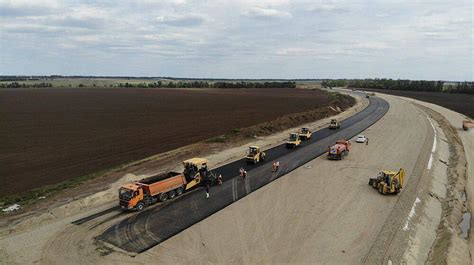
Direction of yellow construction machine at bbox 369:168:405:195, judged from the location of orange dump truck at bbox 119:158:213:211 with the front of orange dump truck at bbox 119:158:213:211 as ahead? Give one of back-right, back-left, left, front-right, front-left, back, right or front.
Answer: back-left

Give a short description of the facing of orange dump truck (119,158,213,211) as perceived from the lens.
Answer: facing the viewer and to the left of the viewer

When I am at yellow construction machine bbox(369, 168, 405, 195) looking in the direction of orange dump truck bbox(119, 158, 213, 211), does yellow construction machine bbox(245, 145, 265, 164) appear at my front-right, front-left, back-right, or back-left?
front-right

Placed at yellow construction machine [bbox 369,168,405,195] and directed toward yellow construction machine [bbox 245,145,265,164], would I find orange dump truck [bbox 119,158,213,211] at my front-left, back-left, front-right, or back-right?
front-left

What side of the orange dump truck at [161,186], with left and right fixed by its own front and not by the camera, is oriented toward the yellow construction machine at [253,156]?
back

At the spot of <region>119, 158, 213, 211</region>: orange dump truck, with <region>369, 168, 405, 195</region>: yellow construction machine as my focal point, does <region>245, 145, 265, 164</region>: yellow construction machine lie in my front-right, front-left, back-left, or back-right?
front-left
